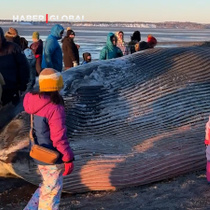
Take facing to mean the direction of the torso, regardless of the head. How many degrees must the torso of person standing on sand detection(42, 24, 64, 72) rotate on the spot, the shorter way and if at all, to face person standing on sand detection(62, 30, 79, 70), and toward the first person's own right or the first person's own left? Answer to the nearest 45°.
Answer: approximately 90° to the first person's own left

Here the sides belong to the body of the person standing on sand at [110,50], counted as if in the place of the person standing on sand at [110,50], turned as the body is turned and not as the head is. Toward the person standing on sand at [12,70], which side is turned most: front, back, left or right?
right

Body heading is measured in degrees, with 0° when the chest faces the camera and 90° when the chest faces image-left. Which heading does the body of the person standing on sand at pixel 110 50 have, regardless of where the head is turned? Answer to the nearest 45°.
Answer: approximately 315°

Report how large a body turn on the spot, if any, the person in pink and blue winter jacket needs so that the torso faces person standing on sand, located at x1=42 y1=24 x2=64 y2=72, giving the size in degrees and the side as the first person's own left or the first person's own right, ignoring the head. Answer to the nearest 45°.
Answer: approximately 45° to the first person's own left

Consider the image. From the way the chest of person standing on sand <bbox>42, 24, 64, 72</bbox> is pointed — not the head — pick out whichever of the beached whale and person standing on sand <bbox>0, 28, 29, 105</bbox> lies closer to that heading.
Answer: the beached whale

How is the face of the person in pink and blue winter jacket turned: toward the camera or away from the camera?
away from the camera

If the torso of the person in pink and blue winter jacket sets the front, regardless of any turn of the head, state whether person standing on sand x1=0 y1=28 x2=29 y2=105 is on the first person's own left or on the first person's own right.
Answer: on the first person's own left

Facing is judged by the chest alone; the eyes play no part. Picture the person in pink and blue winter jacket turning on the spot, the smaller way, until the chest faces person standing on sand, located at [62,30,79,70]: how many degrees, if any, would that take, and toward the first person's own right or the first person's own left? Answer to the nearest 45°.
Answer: approximately 45° to the first person's own left

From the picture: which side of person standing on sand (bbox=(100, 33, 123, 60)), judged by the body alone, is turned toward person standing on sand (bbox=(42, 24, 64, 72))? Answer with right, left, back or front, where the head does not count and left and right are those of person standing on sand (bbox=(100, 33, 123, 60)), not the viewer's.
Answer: right

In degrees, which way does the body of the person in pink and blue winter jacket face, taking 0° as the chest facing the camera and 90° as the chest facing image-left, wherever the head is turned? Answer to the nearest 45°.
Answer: approximately 225°

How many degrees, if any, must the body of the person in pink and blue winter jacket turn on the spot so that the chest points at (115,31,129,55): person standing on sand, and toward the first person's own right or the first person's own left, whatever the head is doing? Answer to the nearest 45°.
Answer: approximately 45° to the first person's own left

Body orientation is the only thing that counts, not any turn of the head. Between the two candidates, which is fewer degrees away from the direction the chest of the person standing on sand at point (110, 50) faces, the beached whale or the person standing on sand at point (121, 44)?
the beached whale

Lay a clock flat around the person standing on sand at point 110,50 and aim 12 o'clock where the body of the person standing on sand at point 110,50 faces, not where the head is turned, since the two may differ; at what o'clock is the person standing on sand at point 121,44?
the person standing on sand at point 121,44 is roughly at 8 o'clock from the person standing on sand at point 110,50.
